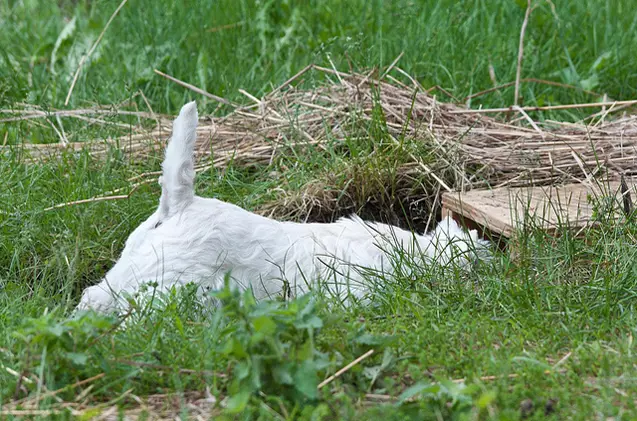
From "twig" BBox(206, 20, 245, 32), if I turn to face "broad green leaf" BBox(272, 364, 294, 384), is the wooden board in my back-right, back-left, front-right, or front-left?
front-left

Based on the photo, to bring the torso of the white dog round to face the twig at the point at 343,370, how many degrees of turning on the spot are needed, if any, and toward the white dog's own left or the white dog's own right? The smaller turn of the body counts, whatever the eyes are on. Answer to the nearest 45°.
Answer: approximately 90° to the white dog's own right

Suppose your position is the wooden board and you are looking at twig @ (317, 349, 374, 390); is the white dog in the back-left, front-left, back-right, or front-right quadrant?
front-right

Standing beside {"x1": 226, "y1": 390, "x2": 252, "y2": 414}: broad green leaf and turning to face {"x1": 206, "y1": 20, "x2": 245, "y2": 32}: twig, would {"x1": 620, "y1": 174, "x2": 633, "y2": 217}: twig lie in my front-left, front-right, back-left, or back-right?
front-right

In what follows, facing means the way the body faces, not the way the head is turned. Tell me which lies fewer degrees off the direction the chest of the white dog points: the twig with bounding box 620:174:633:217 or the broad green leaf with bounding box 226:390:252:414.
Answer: the twig

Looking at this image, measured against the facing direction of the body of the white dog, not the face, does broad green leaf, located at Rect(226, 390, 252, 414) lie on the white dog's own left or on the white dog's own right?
on the white dog's own right

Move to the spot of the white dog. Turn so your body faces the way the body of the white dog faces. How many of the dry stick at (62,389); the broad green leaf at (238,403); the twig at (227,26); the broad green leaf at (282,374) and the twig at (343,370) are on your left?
1

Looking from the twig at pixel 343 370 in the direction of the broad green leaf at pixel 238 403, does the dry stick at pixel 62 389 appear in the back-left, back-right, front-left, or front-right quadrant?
front-right

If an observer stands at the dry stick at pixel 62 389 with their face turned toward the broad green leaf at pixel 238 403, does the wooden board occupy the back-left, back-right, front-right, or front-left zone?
front-left
